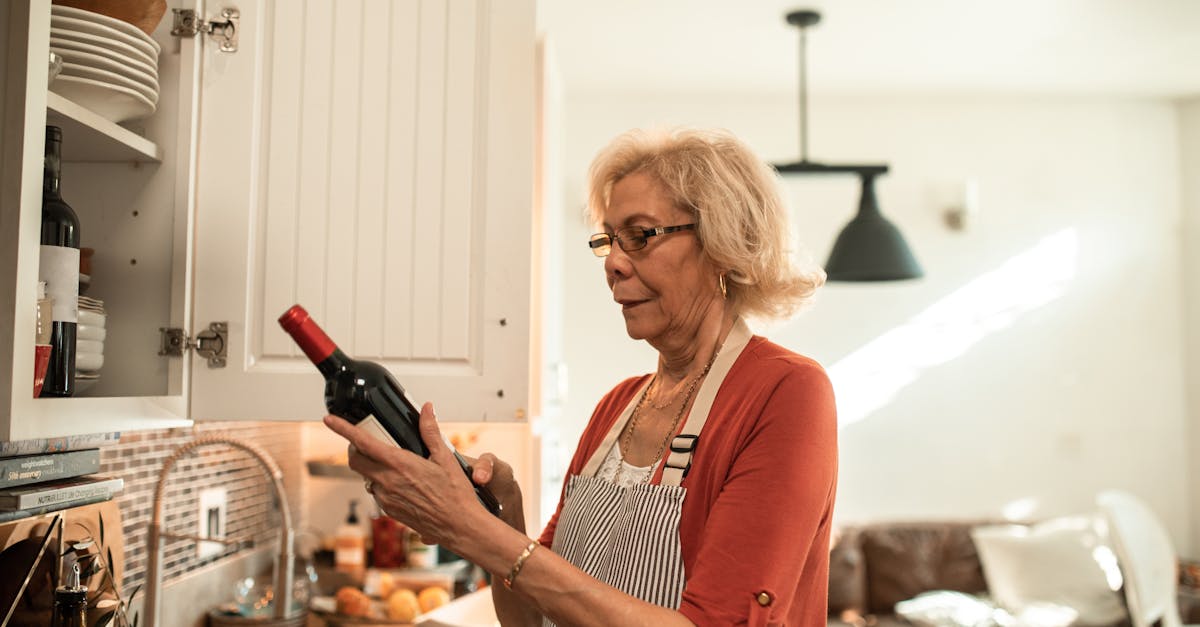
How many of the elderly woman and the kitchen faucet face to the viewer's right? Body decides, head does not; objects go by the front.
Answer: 1

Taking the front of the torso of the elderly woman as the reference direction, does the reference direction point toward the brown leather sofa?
no

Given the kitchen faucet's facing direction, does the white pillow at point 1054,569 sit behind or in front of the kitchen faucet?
in front

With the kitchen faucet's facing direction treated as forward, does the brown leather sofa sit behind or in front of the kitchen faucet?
in front

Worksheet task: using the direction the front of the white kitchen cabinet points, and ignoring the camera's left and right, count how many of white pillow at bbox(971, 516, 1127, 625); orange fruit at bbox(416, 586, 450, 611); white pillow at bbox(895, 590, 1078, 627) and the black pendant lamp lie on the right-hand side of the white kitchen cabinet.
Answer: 0

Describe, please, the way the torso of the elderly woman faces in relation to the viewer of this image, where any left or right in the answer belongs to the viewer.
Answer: facing the viewer and to the left of the viewer

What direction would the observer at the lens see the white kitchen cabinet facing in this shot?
facing the viewer and to the right of the viewer

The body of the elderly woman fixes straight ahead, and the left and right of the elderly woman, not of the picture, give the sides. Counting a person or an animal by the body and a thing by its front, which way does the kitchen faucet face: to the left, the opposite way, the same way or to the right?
the opposite way

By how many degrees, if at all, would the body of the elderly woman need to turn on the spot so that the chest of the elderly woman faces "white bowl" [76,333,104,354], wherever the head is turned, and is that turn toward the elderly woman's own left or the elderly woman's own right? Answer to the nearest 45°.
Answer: approximately 45° to the elderly woman's own right

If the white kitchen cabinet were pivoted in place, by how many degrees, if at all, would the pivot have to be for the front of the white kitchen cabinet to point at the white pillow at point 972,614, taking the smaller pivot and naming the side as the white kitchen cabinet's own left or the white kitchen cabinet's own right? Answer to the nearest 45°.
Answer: approximately 90° to the white kitchen cabinet's own left

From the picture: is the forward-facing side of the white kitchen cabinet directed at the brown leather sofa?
no

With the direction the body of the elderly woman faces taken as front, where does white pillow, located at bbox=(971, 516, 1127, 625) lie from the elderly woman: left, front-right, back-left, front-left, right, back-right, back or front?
back

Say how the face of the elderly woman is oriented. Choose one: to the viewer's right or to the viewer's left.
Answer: to the viewer's left

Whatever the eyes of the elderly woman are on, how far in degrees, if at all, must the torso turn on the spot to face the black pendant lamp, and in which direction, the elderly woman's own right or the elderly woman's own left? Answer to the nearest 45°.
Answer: approximately 180°

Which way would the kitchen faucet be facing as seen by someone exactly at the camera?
facing to the right of the viewer
